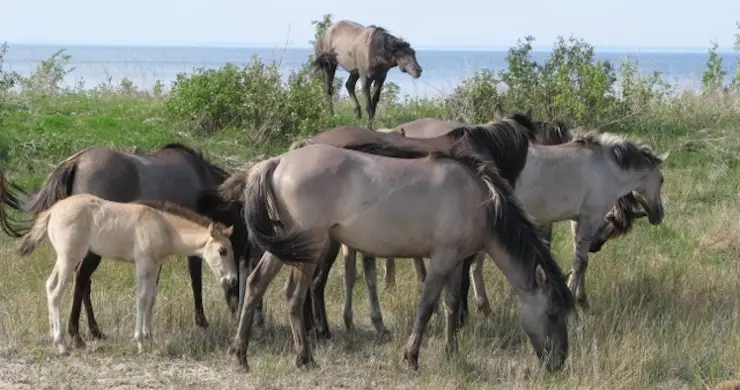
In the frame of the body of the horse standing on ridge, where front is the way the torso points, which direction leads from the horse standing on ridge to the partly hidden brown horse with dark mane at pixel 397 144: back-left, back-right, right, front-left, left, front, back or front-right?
front-right

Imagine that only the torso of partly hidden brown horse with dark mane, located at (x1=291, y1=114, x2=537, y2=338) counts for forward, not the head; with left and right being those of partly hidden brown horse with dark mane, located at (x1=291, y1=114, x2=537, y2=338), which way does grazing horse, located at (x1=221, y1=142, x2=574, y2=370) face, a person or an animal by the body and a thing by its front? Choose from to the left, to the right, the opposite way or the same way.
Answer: the same way

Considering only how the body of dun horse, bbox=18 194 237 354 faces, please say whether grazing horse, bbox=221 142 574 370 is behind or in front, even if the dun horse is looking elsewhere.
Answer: in front

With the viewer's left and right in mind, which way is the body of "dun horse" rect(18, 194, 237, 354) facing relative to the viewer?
facing to the right of the viewer

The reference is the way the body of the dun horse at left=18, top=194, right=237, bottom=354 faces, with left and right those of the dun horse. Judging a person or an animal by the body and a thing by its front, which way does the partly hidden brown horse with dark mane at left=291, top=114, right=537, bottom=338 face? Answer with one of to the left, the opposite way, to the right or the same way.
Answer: the same way

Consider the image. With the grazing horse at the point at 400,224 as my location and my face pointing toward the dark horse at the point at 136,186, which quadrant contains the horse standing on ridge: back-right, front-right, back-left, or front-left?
front-right

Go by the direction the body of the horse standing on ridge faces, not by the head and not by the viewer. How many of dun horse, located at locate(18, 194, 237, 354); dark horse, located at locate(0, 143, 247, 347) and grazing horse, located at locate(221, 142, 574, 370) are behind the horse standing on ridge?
0

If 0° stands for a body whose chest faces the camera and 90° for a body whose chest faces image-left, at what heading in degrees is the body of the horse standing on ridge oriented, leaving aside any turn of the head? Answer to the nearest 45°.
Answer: approximately 315°

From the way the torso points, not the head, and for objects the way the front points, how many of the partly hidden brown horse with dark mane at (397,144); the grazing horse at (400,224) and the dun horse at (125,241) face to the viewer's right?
3

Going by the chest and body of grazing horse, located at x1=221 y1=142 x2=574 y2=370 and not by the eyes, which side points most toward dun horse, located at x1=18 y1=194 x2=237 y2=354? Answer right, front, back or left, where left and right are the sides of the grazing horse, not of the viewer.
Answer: back

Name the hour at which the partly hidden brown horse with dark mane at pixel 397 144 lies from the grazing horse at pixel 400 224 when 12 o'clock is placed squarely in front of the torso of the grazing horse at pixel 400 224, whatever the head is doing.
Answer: the partly hidden brown horse with dark mane at pixel 397 144 is roughly at 9 o'clock from the grazing horse at pixel 400 224.

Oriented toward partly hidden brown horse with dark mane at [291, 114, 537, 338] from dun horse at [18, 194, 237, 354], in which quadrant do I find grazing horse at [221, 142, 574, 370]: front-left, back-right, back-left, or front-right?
front-right

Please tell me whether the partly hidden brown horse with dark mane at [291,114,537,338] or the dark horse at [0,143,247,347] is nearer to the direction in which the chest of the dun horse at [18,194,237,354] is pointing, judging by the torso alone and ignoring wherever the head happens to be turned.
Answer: the partly hidden brown horse with dark mane

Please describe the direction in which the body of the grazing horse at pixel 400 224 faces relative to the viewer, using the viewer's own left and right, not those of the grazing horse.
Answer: facing to the right of the viewer

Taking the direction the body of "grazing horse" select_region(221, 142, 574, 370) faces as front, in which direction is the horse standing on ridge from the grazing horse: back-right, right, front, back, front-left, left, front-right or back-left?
left

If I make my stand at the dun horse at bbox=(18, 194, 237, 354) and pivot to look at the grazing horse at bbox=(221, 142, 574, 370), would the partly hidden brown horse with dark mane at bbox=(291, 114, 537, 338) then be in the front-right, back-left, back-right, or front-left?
front-left

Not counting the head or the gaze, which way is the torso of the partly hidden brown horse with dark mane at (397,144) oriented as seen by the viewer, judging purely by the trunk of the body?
to the viewer's right
